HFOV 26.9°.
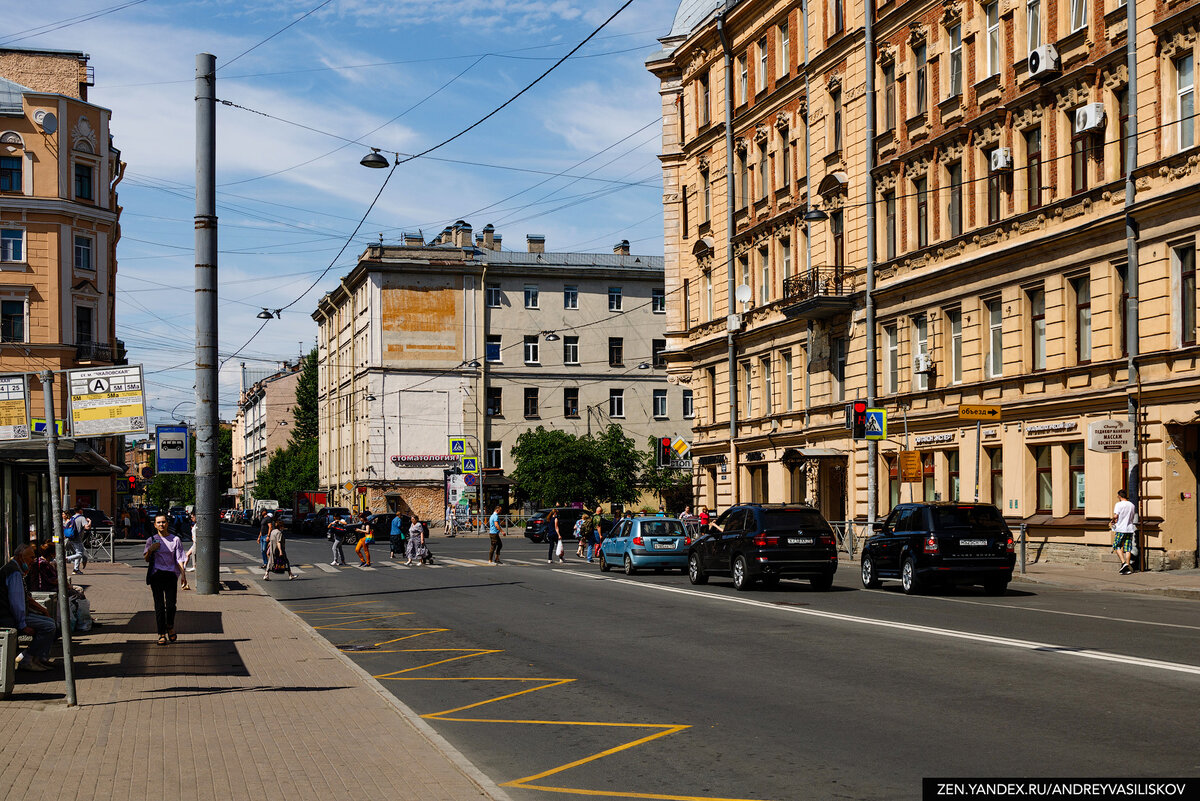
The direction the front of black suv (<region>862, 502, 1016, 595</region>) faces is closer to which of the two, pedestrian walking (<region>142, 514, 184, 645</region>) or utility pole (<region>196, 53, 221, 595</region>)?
the utility pole

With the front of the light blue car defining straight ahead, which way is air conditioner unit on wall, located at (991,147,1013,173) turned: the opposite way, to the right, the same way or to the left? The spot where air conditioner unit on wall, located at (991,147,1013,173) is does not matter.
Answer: to the left

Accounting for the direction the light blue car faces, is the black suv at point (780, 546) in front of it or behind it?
behind

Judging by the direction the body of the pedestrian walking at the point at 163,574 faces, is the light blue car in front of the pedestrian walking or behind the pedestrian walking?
behind

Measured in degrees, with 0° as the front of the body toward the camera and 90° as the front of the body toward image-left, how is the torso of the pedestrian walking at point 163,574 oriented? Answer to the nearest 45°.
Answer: approximately 0°

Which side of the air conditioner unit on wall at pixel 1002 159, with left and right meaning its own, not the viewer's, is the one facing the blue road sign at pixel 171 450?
front

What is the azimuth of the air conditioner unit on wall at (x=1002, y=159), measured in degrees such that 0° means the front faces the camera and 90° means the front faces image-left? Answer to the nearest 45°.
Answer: approximately 45°

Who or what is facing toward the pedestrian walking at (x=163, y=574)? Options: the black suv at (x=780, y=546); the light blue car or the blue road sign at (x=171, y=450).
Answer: the blue road sign

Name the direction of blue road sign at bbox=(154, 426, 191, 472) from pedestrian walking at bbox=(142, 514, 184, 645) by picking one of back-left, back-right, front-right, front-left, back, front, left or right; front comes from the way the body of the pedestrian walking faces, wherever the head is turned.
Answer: back

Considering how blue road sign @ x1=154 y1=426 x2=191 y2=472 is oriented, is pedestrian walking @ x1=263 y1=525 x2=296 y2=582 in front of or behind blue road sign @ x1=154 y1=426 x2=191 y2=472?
behind

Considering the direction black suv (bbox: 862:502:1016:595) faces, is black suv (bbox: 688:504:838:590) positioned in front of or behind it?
in front
